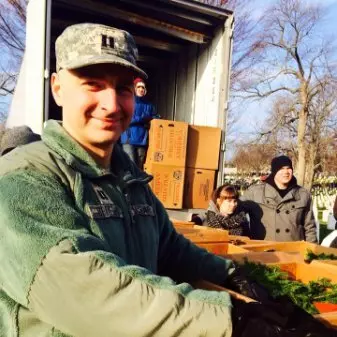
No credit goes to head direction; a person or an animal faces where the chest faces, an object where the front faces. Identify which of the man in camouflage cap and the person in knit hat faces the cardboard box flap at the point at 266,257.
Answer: the person in knit hat

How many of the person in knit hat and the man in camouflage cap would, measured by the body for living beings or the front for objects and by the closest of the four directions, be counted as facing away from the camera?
0

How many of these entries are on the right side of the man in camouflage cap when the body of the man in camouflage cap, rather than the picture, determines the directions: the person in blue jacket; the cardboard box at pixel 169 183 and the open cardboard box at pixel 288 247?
0

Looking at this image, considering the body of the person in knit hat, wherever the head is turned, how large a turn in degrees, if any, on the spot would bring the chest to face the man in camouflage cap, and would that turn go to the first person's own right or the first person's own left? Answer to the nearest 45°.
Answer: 0° — they already face them

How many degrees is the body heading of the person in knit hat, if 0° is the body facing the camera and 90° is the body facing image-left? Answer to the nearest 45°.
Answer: approximately 0°

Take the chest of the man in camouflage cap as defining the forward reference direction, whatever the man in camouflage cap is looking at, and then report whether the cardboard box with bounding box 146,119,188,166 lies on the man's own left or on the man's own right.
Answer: on the man's own left

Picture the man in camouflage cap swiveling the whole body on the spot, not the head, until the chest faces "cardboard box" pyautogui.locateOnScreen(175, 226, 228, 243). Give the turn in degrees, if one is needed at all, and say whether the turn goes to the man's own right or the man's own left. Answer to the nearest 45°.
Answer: approximately 135° to the man's own left

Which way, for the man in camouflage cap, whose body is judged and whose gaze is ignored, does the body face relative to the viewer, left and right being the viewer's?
facing the viewer and to the right of the viewer

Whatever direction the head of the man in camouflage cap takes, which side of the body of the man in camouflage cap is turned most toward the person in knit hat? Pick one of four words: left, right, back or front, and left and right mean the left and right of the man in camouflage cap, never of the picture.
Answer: left

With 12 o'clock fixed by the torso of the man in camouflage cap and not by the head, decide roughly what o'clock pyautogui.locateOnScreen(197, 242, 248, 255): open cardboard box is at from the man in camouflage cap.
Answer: The open cardboard box is roughly at 8 o'clock from the man in camouflage cap.

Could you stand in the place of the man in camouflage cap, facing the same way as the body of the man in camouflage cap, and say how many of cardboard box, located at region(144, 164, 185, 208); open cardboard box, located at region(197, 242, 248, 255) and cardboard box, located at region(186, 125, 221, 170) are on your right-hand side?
0

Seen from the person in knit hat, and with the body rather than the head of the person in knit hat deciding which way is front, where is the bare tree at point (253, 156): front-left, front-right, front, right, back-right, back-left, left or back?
back

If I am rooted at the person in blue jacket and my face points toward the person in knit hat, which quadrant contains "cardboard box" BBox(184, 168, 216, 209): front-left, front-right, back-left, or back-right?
front-left

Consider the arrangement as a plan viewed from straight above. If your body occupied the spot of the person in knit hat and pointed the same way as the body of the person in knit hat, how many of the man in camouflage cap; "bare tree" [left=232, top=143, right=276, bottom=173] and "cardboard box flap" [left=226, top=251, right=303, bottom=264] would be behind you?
1

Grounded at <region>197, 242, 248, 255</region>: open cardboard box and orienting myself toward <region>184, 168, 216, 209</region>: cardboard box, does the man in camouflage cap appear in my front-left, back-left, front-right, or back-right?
back-left

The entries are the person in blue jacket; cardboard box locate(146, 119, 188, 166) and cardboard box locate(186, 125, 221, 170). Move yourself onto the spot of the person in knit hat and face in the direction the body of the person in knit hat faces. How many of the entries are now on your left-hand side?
0

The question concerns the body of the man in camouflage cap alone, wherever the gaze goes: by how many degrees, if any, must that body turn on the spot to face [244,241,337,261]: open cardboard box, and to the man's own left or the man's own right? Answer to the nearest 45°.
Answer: approximately 90° to the man's own left

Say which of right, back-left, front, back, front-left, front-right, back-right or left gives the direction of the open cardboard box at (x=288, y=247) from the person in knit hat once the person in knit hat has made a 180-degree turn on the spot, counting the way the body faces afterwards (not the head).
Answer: back

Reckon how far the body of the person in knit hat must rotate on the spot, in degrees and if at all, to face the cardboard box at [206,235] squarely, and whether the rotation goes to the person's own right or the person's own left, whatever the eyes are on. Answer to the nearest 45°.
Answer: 0° — they already face it
